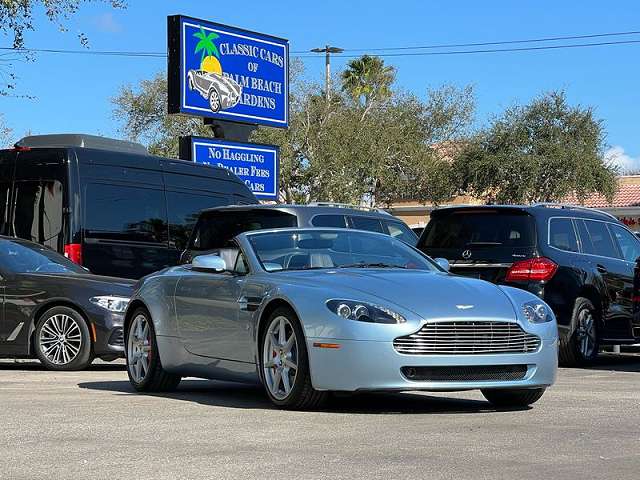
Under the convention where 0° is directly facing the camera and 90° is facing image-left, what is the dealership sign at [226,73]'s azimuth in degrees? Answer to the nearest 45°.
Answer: approximately 315°

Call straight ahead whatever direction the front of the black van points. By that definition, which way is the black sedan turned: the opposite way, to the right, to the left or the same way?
to the right

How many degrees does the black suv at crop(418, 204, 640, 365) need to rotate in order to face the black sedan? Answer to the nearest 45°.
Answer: approximately 135° to its left

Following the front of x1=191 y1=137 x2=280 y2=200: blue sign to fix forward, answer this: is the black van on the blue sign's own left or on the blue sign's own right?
on the blue sign's own right

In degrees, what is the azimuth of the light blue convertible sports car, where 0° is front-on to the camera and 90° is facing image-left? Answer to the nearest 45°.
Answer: approximately 315°

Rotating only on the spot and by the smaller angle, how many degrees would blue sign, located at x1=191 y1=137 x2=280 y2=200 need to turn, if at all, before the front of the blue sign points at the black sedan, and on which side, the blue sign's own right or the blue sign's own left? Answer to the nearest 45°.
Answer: approximately 45° to the blue sign's own right
